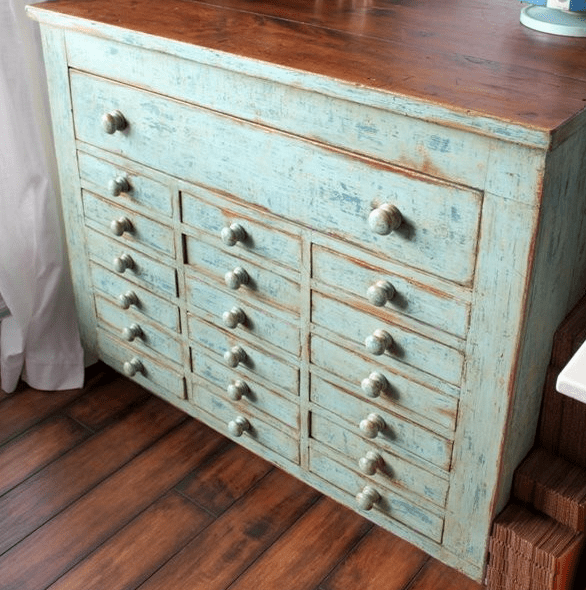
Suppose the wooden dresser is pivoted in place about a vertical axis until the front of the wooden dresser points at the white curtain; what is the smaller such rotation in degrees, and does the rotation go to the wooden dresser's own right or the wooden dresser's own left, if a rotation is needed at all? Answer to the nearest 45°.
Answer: approximately 90° to the wooden dresser's own right

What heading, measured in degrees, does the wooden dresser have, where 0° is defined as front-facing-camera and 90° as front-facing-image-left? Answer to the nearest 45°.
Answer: approximately 45°
